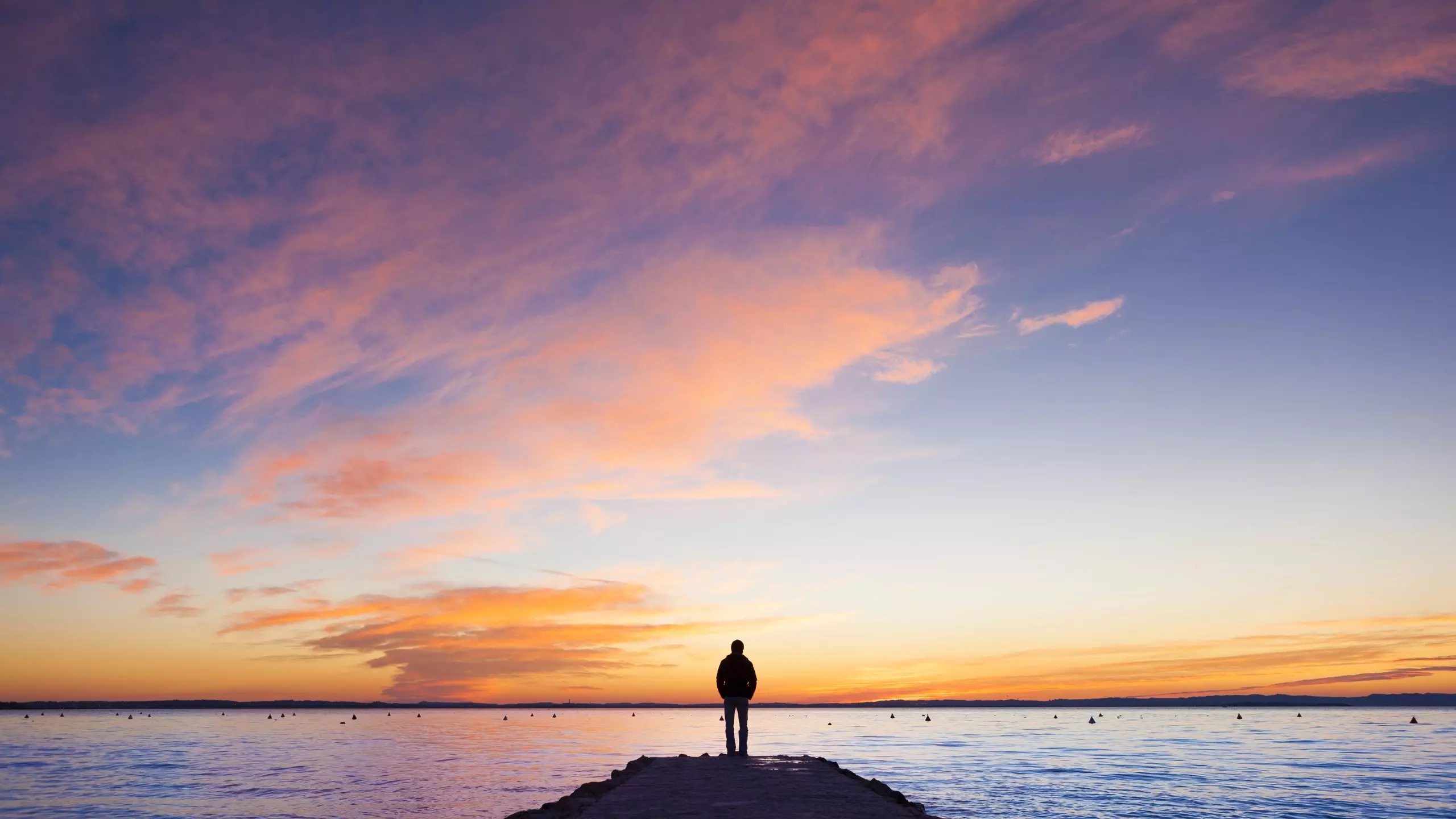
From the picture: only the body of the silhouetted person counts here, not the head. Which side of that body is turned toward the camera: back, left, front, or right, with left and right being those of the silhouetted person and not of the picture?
back
